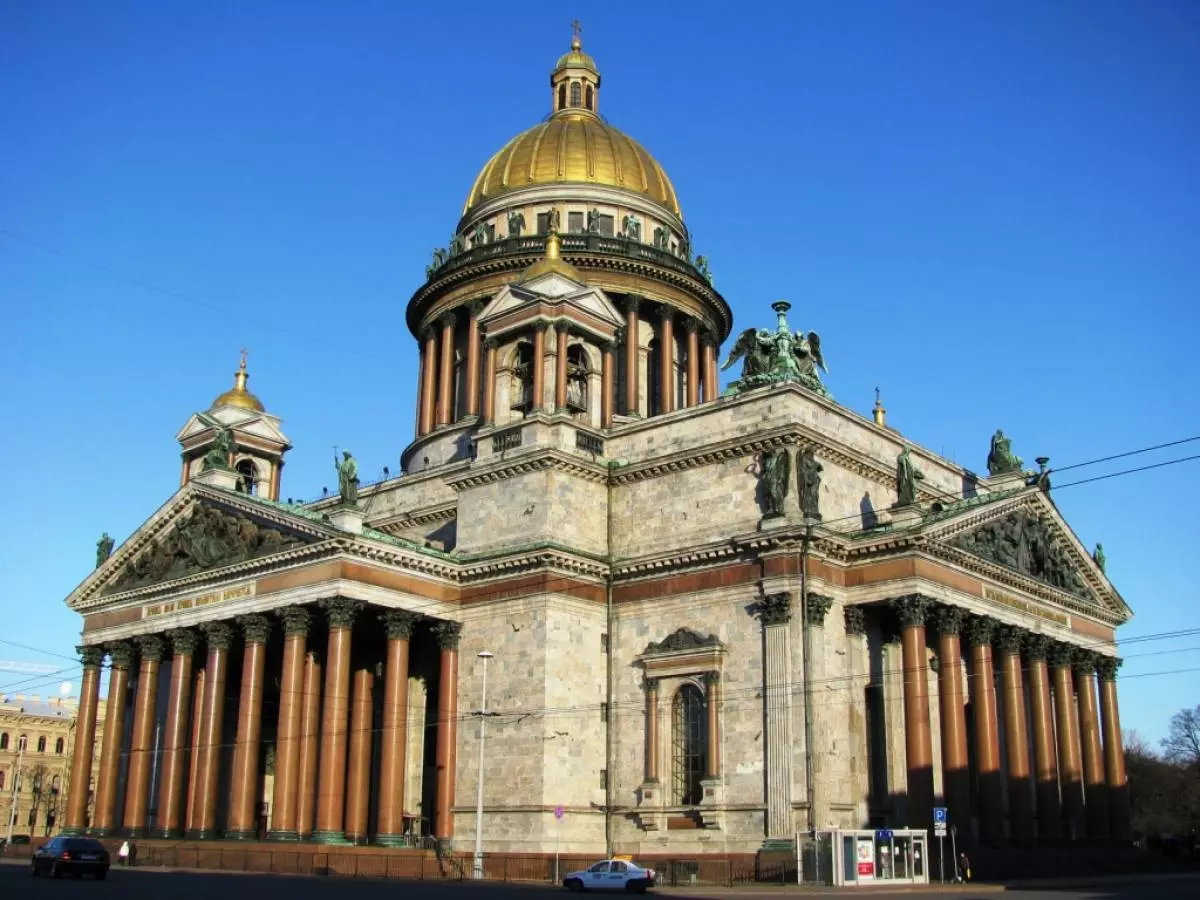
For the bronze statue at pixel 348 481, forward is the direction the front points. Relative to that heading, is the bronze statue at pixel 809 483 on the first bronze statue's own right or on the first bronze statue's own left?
on the first bronze statue's own left

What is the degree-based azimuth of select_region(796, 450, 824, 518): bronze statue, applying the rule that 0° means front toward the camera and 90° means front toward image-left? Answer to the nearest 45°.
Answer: approximately 315°

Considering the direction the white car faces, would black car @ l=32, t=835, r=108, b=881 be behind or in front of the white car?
in front

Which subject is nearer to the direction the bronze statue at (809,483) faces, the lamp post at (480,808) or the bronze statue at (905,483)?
the bronze statue

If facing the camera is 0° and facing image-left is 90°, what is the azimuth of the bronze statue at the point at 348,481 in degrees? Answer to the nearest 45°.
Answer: approximately 45°

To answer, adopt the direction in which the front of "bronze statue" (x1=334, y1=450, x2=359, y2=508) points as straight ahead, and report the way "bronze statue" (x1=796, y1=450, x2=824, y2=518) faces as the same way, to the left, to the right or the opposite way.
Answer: to the left

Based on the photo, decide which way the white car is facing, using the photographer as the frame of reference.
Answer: facing to the left of the viewer
